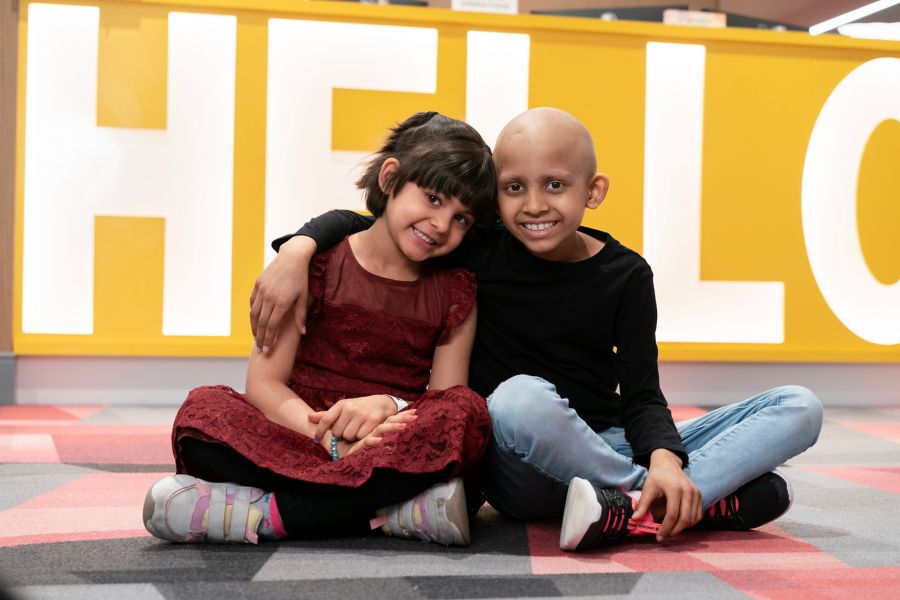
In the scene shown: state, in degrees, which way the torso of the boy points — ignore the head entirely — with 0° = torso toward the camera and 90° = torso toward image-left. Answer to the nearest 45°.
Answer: approximately 0°
